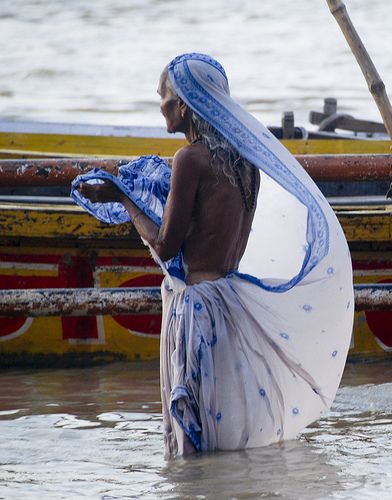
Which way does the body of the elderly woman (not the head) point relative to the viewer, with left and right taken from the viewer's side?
facing away from the viewer and to the left of the viewer

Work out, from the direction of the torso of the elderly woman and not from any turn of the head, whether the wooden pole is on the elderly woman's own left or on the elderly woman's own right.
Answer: on the elderly woman's own right

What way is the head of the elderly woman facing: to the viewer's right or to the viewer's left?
to the viewer's left
